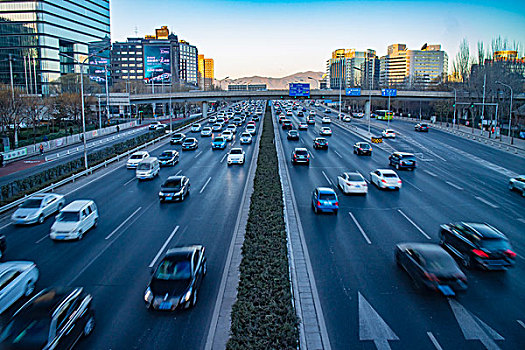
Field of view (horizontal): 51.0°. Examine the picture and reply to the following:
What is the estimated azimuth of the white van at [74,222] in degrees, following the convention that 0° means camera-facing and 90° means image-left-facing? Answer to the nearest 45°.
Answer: approximately 45°

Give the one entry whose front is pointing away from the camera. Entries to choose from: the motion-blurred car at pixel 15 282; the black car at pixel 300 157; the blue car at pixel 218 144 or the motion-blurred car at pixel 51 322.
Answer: the black car

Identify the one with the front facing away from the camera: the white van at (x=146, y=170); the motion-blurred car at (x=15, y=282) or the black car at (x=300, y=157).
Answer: the black car

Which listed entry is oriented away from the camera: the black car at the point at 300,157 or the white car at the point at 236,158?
the black car

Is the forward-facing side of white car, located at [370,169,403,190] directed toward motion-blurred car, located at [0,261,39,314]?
no

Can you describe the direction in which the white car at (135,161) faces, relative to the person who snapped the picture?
facing the viewer and to the left of the viewer

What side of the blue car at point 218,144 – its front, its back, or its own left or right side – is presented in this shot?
front

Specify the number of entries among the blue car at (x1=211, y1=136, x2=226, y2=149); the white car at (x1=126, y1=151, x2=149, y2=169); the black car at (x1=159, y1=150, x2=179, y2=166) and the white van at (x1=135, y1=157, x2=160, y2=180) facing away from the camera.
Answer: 0

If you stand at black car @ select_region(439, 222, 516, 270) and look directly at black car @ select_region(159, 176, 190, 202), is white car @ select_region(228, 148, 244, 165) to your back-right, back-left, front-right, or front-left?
front-right

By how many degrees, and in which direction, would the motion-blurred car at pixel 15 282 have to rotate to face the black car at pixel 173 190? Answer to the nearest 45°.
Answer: approximately 180°

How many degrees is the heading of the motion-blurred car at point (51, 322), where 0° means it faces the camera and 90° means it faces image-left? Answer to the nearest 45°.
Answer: approximately 45°

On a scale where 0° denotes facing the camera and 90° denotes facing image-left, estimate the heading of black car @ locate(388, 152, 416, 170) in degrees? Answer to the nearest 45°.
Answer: approximately 135°

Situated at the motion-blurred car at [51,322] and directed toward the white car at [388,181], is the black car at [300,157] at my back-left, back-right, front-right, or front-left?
front-left

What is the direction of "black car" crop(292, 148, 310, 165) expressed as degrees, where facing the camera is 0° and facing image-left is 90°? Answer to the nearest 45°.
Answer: approximately 180°

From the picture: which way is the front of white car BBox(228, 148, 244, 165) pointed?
toward the camera

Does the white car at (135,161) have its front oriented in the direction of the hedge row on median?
no

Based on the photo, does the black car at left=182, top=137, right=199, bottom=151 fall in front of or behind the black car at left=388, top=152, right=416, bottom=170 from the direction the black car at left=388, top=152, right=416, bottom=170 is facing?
in front

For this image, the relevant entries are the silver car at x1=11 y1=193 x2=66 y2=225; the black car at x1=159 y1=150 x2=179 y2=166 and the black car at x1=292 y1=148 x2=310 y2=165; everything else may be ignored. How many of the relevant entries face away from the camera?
1

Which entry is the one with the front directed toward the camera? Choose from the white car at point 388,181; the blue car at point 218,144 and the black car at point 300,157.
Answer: the blue car

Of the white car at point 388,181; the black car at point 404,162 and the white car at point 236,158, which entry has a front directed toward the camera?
the white car at point 236,158
